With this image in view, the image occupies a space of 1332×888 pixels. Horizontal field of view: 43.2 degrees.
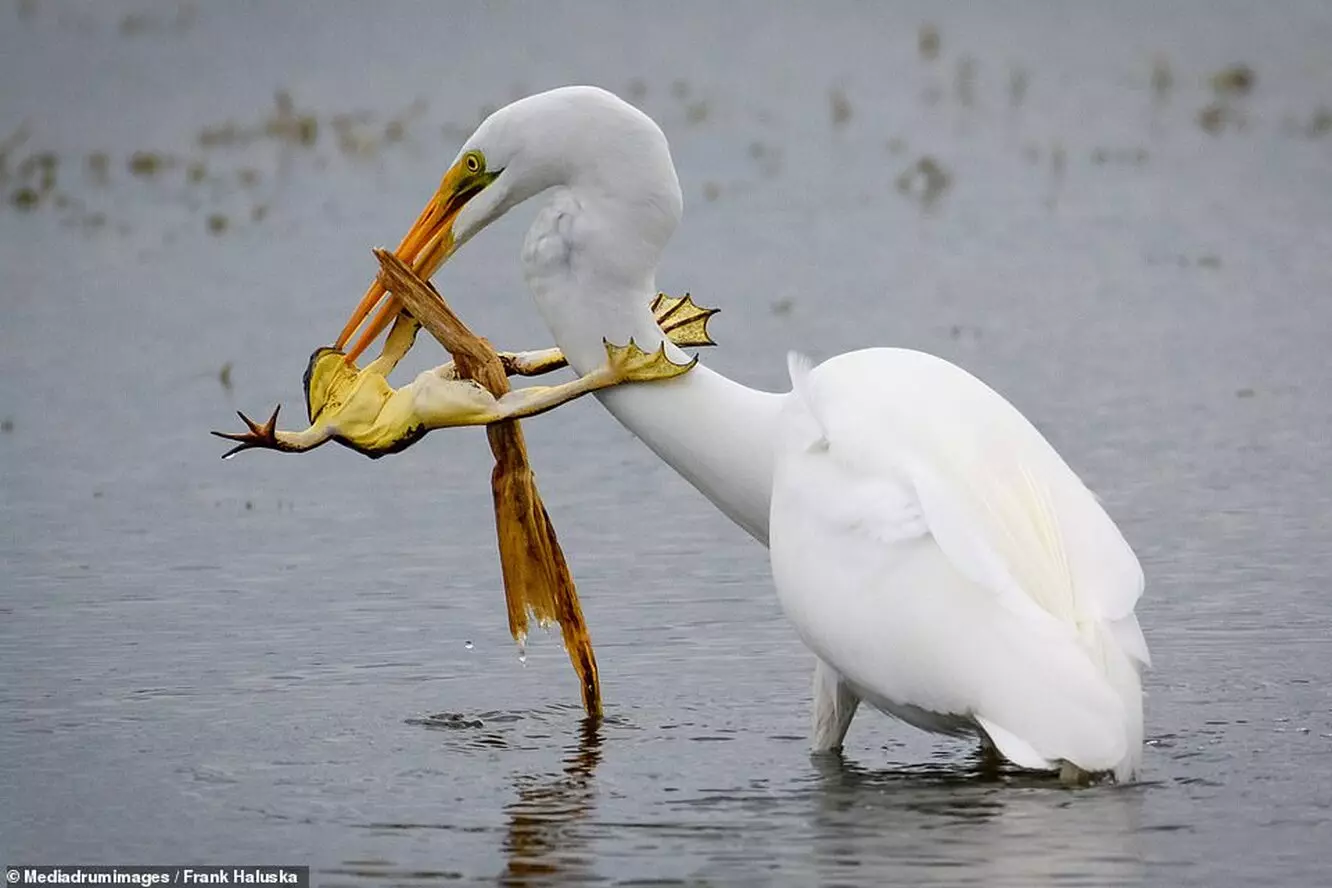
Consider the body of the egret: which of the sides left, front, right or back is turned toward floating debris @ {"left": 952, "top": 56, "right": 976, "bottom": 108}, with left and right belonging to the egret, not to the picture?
right

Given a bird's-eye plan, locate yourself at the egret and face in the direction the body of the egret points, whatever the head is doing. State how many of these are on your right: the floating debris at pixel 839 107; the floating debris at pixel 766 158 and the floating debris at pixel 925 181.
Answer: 3

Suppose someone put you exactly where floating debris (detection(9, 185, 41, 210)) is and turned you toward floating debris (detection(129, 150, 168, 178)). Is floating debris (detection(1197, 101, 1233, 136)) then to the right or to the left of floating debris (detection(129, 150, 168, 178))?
right

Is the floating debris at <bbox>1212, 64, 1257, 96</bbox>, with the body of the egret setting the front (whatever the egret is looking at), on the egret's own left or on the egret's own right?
on the egret's own right

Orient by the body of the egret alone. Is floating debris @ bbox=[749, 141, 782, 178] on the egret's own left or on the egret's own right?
on the egret's own right

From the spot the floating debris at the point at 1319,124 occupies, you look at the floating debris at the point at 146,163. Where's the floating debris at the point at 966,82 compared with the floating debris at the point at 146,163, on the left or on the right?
right

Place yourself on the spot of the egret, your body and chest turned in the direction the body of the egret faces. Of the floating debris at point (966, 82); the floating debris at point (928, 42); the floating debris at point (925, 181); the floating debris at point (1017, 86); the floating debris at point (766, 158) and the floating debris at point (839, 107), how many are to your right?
6

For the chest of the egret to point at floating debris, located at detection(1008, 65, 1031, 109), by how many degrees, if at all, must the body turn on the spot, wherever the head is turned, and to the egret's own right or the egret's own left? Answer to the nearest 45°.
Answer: approximately 90° to the egret's own right

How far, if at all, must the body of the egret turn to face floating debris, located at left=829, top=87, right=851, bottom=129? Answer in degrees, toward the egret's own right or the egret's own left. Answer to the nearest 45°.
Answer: approximately 90° to the egret's own right

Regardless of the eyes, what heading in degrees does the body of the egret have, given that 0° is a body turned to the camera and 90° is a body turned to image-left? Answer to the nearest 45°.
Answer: approximately 90°

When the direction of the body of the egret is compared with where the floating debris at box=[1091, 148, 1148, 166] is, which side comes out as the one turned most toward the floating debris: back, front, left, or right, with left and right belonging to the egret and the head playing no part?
right

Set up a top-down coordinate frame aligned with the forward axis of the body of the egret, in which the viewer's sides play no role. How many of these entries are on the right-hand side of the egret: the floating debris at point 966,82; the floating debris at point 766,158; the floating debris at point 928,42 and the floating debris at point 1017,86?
4

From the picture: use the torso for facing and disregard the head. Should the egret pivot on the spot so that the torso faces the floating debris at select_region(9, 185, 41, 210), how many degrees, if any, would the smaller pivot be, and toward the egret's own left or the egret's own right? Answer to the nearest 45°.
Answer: approximately 45° to the egret's own right
